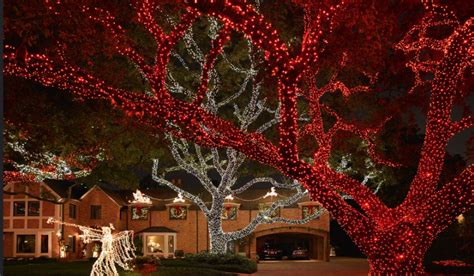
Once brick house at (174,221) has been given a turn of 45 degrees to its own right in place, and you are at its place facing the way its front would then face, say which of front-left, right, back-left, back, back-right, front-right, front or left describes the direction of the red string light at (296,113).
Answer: front-left

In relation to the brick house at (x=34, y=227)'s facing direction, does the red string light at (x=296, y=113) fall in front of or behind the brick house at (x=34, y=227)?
in front

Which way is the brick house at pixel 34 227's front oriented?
toward the camera

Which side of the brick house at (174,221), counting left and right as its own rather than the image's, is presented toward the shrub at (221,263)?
front
